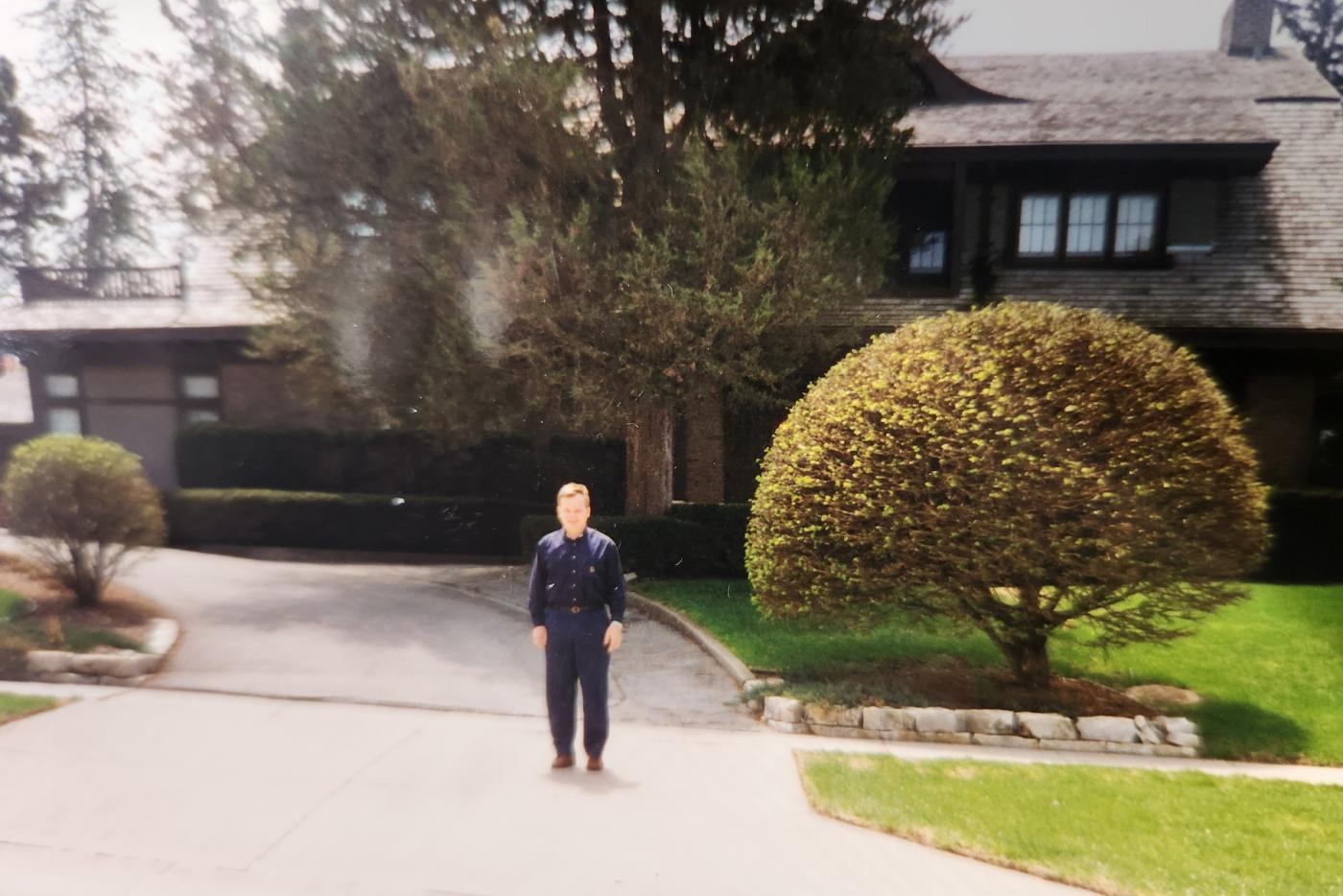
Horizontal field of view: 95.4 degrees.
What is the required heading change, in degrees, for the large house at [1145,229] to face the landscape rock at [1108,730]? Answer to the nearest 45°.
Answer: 0° — it already faces it

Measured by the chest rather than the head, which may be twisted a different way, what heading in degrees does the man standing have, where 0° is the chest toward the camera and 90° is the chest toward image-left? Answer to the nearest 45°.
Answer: approximately 0°

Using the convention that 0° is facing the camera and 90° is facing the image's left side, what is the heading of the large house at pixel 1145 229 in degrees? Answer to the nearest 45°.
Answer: approximately 0°

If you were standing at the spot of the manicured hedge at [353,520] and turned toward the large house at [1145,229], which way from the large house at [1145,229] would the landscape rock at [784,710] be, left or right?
right

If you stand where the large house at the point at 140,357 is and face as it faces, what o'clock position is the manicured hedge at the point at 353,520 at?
The manicured hedge is roughly at 11 o'clock from the large house.

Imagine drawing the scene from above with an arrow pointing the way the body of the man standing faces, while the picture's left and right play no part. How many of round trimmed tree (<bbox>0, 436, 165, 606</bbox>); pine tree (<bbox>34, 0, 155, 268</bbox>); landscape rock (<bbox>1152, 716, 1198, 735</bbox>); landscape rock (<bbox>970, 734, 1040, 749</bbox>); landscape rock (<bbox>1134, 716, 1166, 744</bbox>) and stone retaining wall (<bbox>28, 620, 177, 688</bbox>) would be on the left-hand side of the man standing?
3

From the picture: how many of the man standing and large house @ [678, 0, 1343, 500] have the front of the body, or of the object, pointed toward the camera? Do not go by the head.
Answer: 2

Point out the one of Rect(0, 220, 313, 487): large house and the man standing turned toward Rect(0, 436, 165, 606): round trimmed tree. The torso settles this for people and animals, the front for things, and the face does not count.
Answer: the large house

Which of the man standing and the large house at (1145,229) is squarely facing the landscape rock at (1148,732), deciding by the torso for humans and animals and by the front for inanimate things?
the large house
